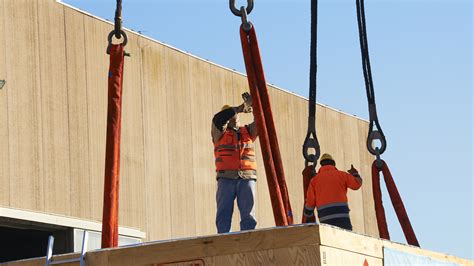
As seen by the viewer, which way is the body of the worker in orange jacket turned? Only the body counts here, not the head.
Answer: away from the camera

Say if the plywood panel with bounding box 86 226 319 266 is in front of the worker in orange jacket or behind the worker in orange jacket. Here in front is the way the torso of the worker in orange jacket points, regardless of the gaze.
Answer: behind

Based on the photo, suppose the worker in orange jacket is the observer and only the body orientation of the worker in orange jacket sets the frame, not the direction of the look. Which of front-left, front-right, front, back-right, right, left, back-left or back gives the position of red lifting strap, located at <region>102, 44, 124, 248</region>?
back-left

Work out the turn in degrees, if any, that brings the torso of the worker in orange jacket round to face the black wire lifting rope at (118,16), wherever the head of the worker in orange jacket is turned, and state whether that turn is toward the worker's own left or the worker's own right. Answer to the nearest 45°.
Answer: approximately 135° to the worker's own left

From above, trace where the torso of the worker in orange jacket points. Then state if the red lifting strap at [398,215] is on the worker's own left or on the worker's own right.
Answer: on the worker's own right
